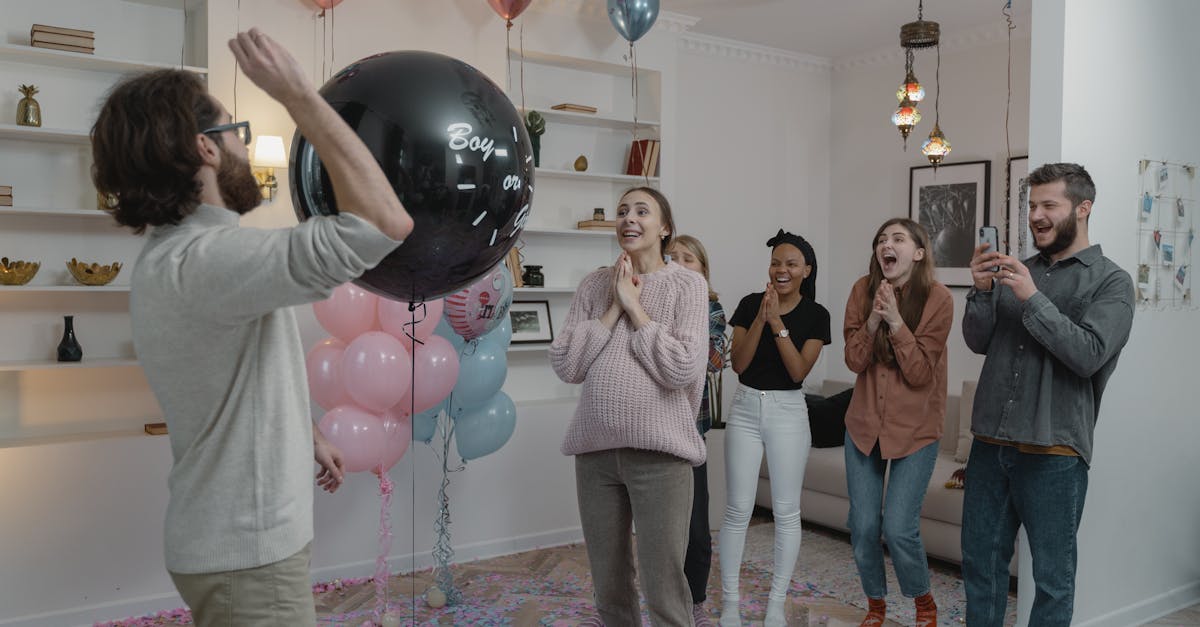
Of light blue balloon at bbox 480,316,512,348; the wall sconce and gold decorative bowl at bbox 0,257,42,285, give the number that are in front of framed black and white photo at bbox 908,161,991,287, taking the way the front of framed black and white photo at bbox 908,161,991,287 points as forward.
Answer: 3

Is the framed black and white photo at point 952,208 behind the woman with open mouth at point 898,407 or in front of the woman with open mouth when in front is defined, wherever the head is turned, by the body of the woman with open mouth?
behind

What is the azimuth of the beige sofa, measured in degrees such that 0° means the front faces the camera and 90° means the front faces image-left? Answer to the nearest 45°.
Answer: approximately 45°

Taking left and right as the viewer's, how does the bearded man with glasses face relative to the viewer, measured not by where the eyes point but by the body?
facing away from the viewer and to the right of the viewer

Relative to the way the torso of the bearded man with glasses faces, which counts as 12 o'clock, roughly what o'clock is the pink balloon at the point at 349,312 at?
The pink balloon is roughly at 11 o'clock from the bearded man with glasses.

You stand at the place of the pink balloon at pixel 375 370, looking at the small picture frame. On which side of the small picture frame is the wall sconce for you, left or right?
left

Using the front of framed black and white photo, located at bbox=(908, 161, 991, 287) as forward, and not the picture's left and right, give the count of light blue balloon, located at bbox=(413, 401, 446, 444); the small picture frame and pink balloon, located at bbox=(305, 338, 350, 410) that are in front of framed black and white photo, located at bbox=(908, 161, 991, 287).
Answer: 3

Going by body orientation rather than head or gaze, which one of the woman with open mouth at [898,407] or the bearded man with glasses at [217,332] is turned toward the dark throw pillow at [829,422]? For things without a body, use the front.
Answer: the bearded man with glasses

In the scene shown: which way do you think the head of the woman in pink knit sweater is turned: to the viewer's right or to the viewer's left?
to the viewer's left

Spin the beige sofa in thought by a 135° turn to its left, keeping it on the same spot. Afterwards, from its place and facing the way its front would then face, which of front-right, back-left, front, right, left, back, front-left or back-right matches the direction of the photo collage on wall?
front-right
